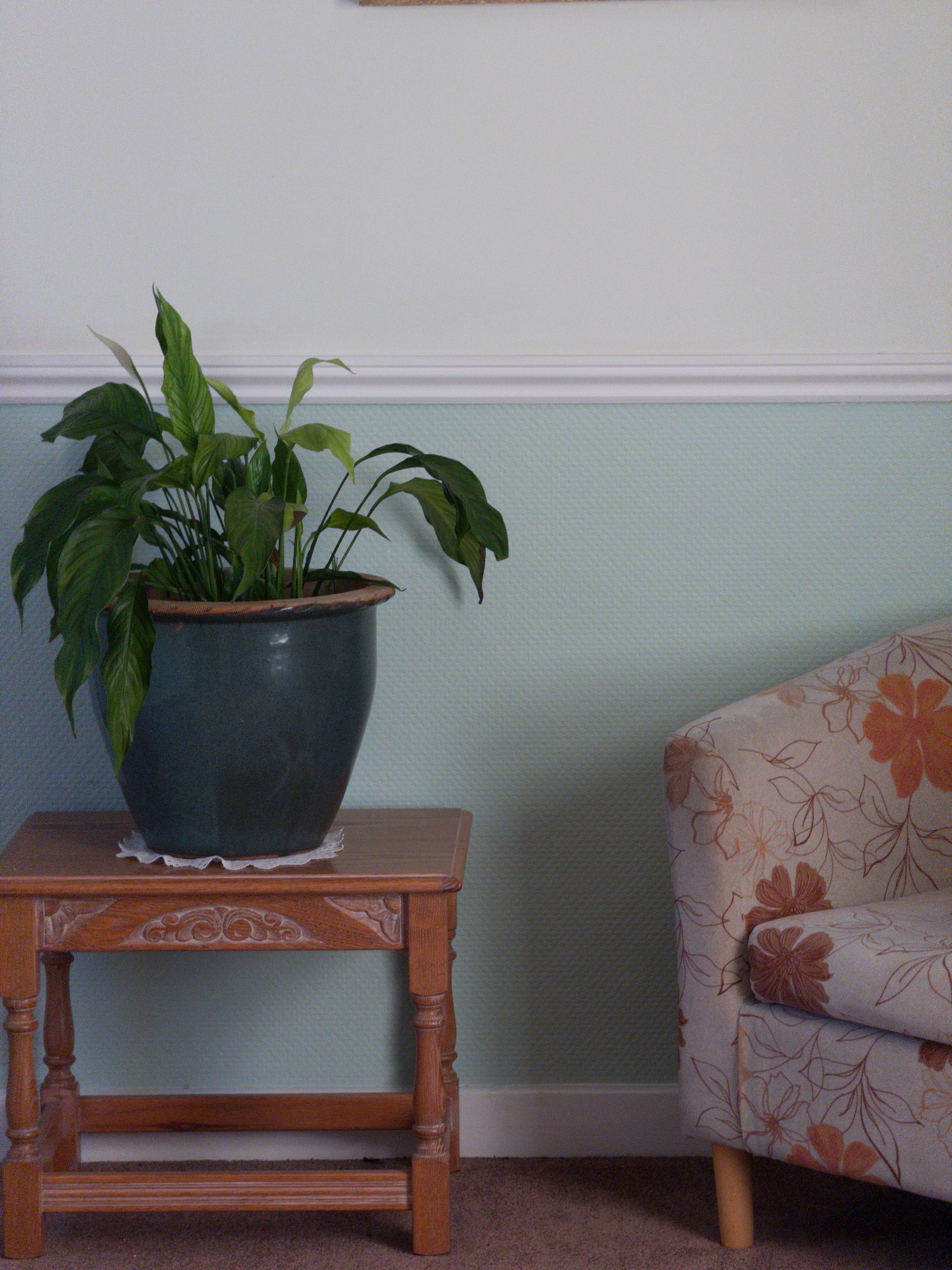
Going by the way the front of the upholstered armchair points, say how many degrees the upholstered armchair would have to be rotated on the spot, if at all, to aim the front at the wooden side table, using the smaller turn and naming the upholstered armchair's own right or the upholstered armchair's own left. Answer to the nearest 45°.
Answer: approximately 45° to the upholstered armchair's own right

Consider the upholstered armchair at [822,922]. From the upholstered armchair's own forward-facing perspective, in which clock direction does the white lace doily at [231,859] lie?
The white lace doily is roughly at 1 o'clock from the upholstered armchair.

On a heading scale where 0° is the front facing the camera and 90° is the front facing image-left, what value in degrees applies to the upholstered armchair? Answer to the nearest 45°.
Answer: approximately 45°

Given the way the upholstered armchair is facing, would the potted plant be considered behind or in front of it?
in front

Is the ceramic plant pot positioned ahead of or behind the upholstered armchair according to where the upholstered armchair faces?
ahead
